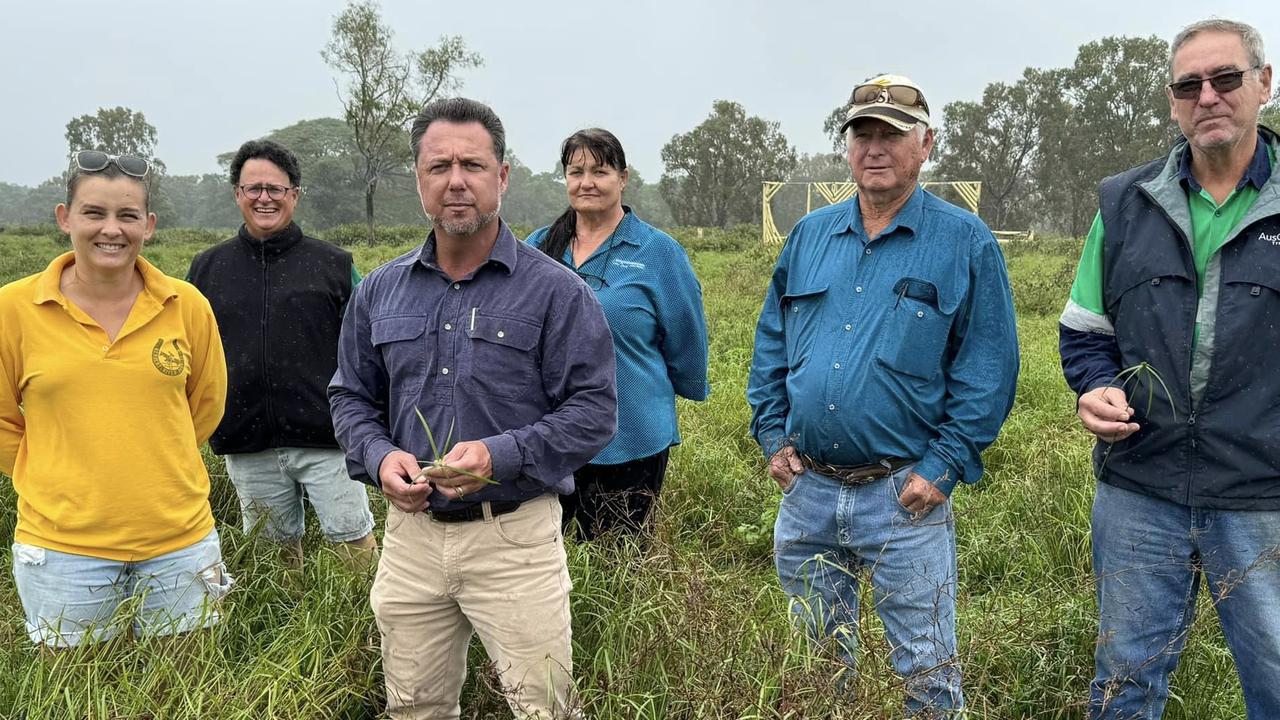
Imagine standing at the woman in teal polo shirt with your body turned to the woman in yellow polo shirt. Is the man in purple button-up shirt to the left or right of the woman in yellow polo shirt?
left

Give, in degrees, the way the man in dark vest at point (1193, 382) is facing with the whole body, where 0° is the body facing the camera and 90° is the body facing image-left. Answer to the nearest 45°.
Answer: approximately 0°

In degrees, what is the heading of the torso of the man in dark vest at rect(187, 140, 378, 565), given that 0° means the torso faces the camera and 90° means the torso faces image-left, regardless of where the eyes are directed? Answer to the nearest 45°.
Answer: approximately 0°

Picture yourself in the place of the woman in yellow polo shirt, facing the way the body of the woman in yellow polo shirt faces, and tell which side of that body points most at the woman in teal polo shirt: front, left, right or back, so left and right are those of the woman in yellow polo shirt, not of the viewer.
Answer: left

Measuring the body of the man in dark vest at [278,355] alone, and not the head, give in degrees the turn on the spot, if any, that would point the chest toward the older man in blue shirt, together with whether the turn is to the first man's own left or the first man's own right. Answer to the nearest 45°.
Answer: approximately 45° to the first man's own left

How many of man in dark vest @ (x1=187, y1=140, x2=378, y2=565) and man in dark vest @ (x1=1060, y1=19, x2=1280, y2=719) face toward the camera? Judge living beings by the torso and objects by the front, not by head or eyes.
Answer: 2

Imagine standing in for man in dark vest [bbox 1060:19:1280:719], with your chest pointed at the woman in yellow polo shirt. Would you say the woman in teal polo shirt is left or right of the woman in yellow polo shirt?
right

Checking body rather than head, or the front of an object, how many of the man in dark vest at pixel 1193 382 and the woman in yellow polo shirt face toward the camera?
2

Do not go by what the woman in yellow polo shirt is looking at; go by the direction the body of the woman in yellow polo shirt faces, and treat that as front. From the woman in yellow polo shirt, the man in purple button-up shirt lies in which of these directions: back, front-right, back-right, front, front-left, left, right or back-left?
front-left
